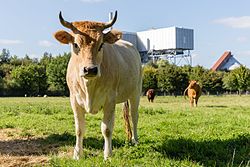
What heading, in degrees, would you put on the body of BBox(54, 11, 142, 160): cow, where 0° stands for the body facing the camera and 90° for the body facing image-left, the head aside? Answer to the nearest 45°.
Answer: approximately 45°

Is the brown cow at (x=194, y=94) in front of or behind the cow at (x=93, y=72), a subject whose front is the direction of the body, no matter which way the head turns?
behind
